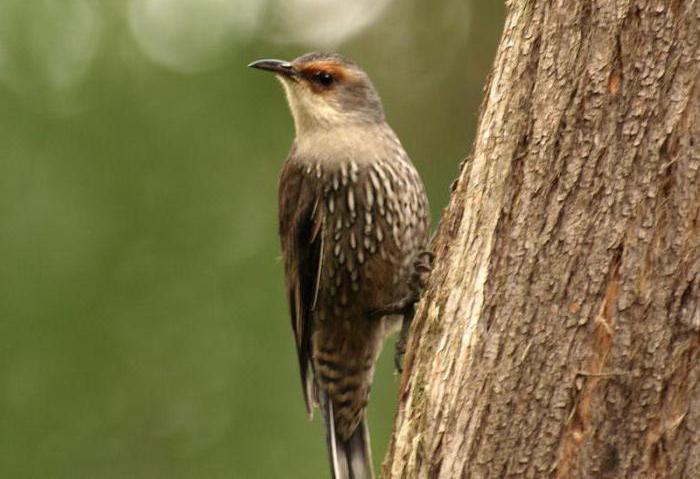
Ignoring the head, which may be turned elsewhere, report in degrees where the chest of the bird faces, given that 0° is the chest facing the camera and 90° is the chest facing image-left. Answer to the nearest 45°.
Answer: approximately 315°
